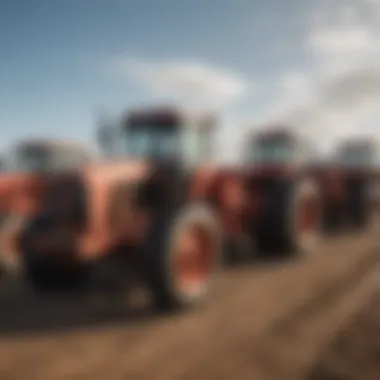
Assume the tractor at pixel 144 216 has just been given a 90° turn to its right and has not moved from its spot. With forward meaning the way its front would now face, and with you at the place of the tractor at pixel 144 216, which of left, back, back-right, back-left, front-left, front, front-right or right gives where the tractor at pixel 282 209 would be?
right

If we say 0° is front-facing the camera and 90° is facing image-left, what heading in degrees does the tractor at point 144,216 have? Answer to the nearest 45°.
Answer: approximately 45°

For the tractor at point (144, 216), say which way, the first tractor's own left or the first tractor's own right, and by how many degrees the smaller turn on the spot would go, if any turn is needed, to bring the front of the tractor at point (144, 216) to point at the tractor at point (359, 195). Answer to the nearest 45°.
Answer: approximately 180°
